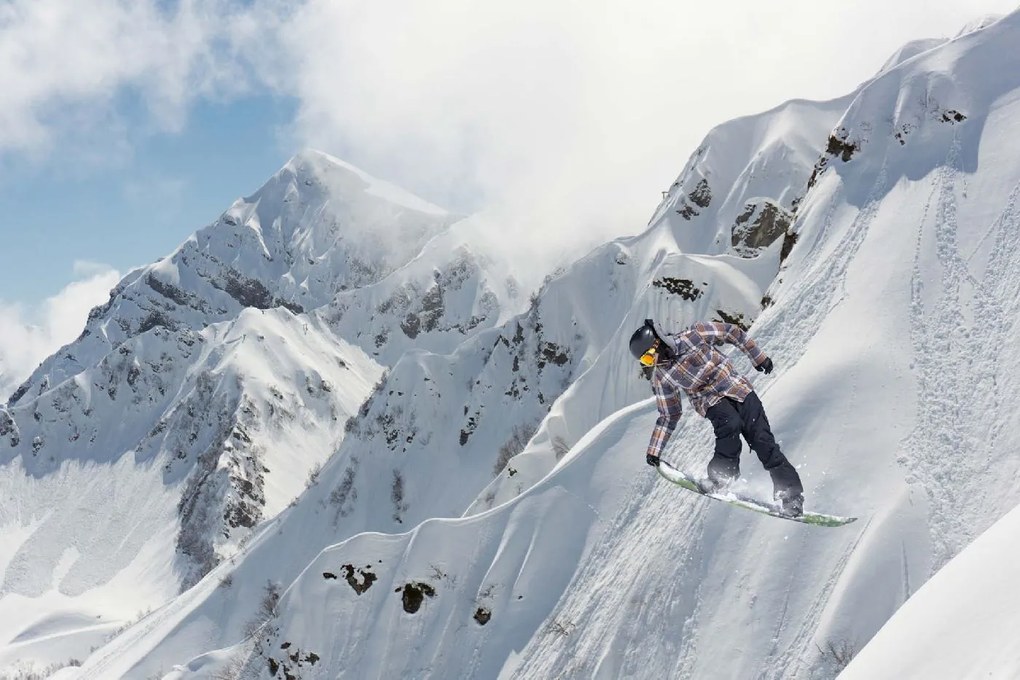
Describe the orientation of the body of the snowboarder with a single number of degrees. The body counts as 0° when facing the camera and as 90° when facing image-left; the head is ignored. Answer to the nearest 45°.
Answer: approximately 45°
